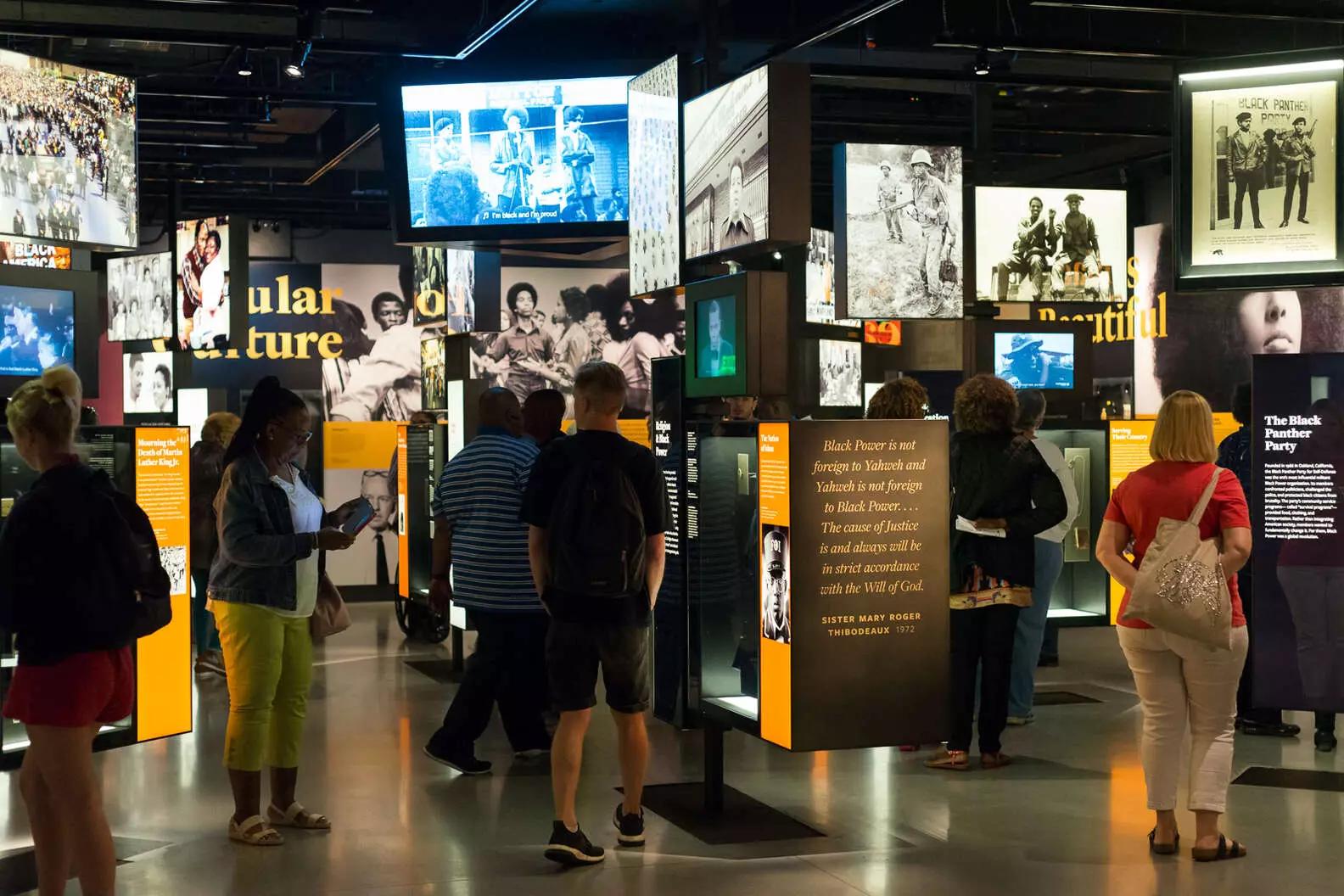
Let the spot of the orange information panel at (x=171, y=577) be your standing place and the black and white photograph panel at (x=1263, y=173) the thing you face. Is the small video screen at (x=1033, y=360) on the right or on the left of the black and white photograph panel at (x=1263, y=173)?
left

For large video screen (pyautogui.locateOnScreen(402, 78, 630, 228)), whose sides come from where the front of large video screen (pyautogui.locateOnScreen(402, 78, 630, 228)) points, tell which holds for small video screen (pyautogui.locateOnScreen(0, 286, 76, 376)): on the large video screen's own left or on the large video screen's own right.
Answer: on the large video screen's own right

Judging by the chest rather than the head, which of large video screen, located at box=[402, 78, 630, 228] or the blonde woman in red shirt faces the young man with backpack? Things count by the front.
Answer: the large video screen

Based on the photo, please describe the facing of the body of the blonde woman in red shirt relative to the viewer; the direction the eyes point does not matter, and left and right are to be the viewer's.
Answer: facing away from the viewer

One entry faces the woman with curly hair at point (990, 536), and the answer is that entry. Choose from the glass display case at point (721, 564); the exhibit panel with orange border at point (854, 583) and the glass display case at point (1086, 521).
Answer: the glass display case at point (1086, 521)

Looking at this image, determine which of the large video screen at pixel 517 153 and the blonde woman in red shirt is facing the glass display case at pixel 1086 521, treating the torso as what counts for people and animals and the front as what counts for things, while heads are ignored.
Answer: the blonde woman in red shirt

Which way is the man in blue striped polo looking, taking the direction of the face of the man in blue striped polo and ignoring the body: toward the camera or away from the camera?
away from the camera

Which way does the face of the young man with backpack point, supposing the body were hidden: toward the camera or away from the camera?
away from the camera

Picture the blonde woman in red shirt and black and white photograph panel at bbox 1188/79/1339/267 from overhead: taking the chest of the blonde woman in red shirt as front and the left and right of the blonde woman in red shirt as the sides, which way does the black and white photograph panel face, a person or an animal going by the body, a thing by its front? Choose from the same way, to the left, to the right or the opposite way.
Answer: the opposite way

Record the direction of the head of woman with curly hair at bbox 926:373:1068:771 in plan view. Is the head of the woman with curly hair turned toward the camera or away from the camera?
away from the camera

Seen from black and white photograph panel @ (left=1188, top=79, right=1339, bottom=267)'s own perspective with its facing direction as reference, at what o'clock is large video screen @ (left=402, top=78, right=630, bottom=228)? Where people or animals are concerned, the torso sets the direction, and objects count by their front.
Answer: The large video screen is roughly at 3 o'clock from the black and white photograph panel.

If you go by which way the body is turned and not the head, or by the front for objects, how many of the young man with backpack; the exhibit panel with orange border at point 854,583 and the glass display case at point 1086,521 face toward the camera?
2
